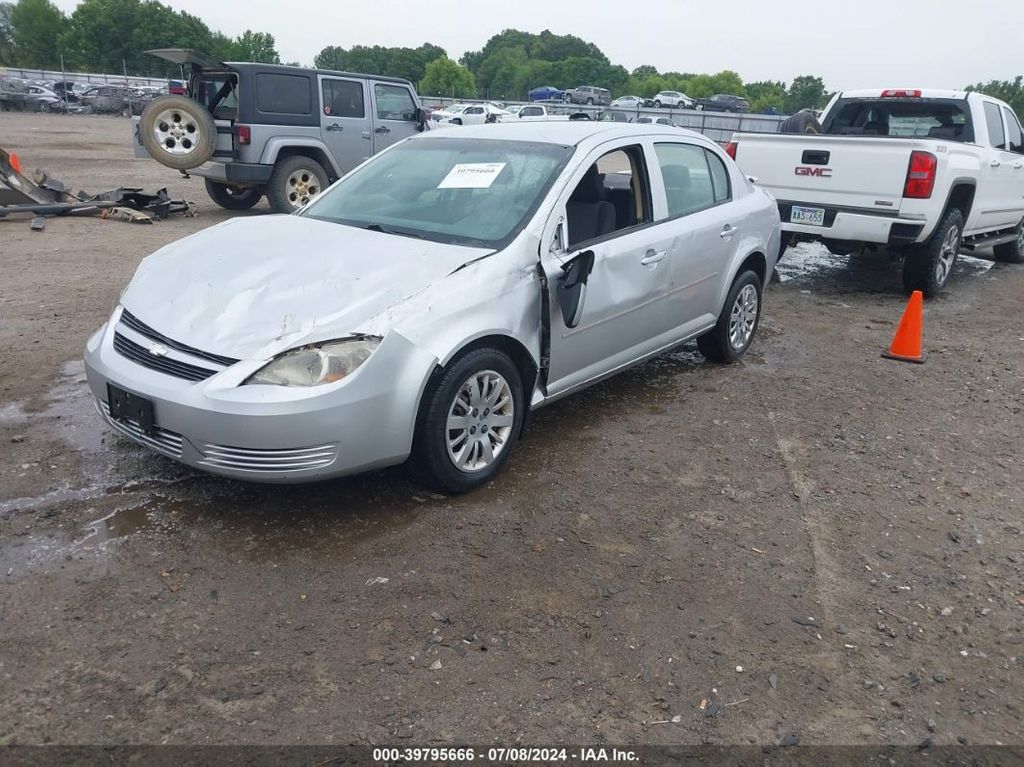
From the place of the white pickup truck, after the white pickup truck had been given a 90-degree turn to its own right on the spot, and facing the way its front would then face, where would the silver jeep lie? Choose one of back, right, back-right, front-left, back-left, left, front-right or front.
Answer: back-right

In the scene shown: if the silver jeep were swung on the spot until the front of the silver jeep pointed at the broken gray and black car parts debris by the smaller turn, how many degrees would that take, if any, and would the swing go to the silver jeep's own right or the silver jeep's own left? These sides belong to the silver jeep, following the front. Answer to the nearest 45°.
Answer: approximately 135° to the silver jeep's own left

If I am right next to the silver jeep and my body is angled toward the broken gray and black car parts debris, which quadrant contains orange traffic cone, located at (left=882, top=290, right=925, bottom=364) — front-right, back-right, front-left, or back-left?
back-left

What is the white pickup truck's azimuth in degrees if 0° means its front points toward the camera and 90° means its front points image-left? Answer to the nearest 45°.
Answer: approximately 225°

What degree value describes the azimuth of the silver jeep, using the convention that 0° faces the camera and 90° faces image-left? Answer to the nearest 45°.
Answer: approximately 225°

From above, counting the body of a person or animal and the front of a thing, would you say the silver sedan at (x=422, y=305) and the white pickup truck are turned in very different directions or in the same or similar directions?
very different directions

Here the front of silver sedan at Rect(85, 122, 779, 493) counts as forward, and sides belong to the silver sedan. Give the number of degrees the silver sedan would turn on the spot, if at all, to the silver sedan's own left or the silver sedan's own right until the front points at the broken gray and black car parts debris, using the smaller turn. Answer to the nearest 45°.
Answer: approximately 90° to the silver sedan's own right

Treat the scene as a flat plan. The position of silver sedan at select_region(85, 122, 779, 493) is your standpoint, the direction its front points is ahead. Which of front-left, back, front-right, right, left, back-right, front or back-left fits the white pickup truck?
back

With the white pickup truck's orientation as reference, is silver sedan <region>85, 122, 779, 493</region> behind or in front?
behind

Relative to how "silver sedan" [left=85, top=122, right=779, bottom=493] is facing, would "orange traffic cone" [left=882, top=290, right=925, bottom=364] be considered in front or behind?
behind

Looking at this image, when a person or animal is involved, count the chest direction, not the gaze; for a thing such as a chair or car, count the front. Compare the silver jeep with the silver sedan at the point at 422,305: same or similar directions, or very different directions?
very different directions

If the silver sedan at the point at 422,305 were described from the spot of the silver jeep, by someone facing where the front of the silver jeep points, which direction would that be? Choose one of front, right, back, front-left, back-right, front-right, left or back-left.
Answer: back-right
